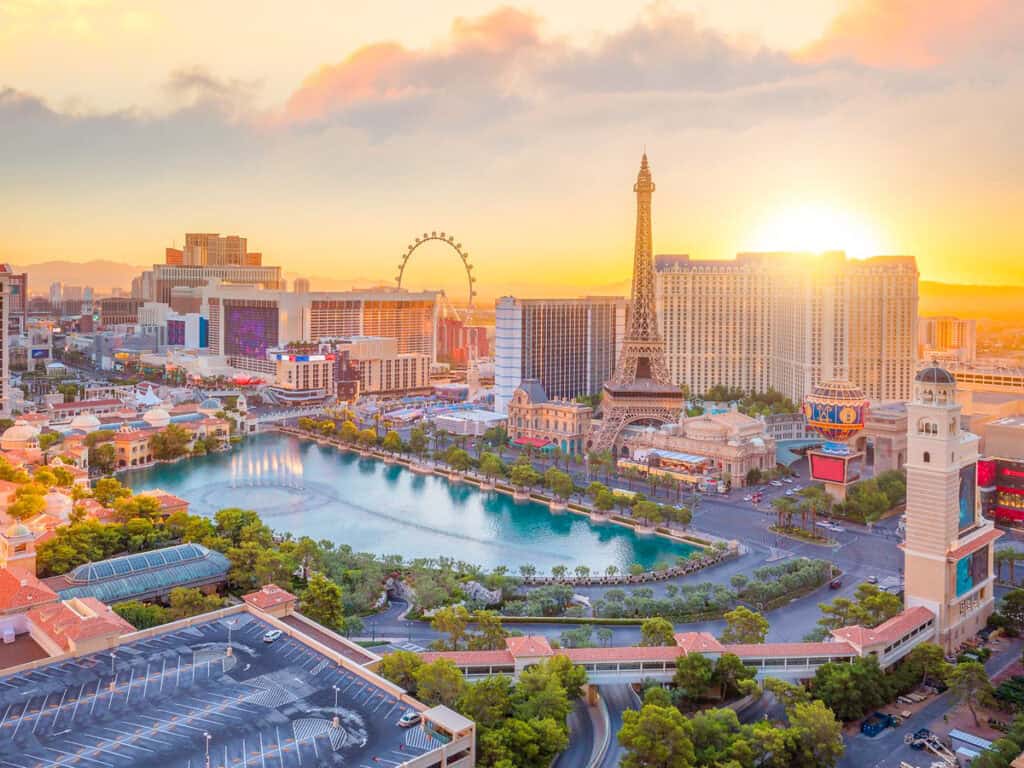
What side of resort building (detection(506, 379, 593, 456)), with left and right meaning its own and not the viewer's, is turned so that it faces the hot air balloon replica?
left

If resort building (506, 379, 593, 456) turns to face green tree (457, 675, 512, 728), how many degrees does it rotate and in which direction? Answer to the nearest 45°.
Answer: approximately 45° to its left

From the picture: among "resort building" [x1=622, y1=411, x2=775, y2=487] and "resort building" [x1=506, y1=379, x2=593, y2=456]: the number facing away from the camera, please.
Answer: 0

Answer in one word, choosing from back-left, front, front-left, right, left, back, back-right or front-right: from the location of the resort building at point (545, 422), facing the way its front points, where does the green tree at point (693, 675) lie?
front-left

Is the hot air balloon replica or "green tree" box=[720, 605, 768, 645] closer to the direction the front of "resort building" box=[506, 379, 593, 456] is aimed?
the green tree

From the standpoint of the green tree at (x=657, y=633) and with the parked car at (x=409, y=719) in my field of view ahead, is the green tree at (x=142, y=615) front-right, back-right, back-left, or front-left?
front-right

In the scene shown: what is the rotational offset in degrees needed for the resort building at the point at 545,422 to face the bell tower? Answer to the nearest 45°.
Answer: approximately 45° to its left

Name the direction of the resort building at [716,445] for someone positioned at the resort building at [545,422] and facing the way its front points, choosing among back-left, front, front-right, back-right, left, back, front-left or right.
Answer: left

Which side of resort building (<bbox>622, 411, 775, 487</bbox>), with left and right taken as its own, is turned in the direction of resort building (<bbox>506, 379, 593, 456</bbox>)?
right
